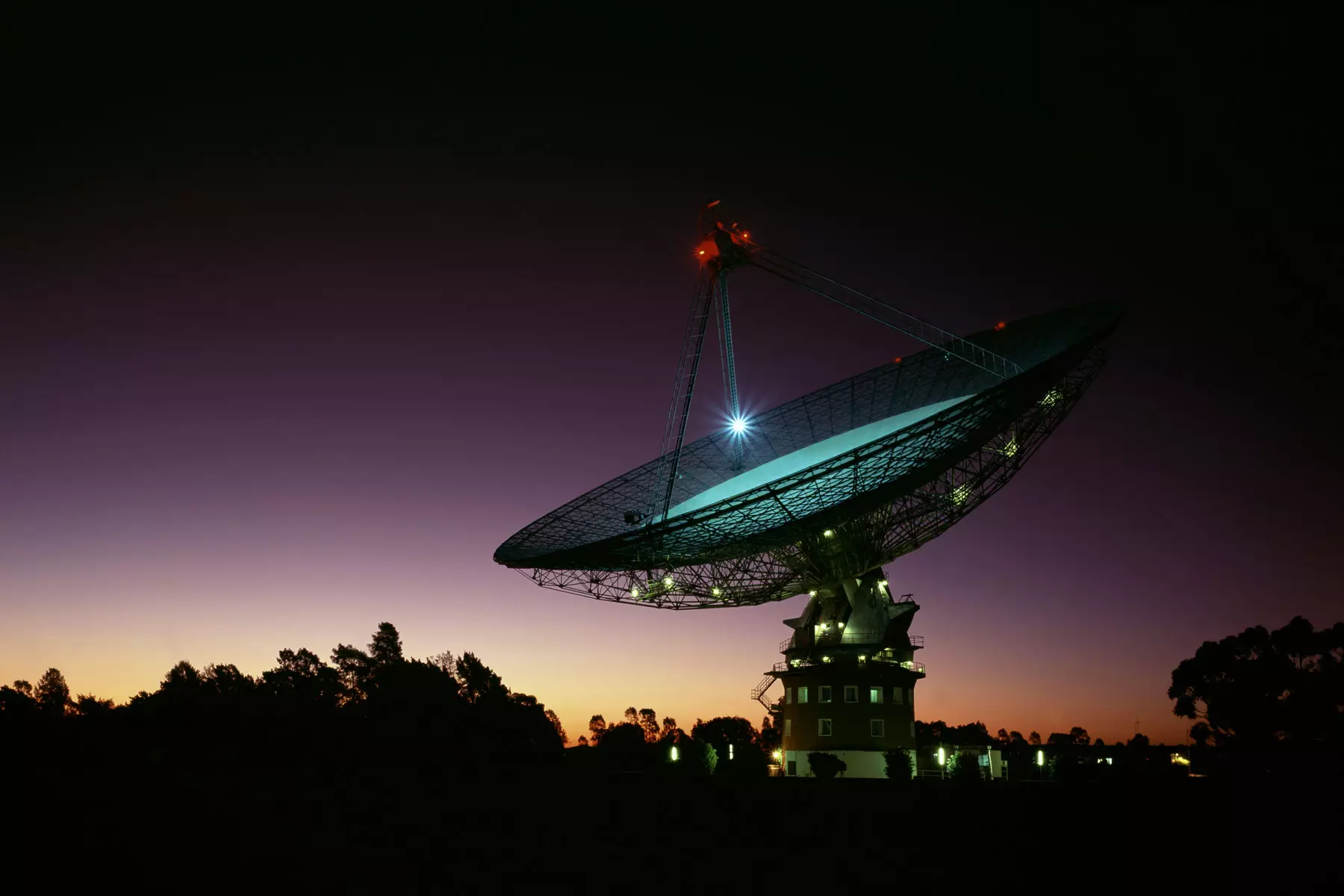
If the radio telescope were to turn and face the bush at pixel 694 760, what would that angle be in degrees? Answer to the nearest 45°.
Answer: approximately 90° to its right

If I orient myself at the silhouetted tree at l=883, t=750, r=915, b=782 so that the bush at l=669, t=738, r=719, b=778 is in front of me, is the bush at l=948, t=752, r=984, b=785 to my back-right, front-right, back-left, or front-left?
back-left

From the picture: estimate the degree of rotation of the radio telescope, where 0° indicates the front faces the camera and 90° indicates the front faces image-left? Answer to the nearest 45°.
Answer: approximately 45°
